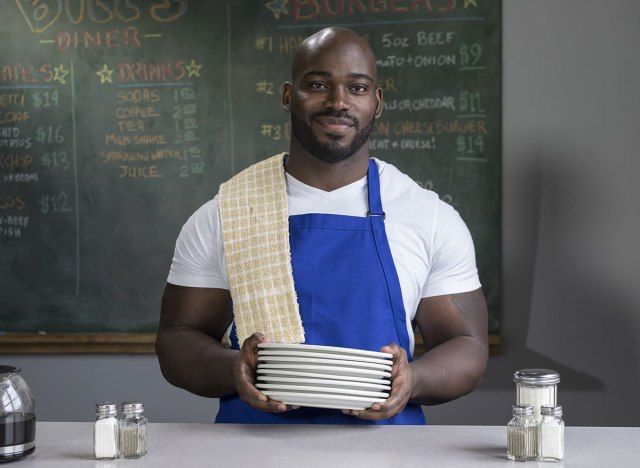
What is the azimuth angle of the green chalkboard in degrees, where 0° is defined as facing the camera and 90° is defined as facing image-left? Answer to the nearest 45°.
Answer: approximately 0°

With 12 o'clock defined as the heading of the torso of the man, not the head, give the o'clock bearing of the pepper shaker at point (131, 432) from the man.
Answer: The pepper shaker is roughly at 1 o'clock from the man.

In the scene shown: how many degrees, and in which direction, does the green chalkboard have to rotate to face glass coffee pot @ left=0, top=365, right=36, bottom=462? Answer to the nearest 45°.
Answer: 0° — it already faces it

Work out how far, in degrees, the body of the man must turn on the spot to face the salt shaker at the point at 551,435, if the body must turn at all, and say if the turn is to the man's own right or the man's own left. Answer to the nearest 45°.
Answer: approximately 45° to the man's own left

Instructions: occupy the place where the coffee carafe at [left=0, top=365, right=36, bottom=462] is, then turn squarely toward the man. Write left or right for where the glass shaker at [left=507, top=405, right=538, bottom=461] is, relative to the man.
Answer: right

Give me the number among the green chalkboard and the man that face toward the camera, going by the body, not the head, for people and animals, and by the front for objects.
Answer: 2

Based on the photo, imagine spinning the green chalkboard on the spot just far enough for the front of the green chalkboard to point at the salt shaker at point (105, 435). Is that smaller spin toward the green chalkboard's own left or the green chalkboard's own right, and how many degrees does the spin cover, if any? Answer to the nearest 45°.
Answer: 0° — it already faces it
